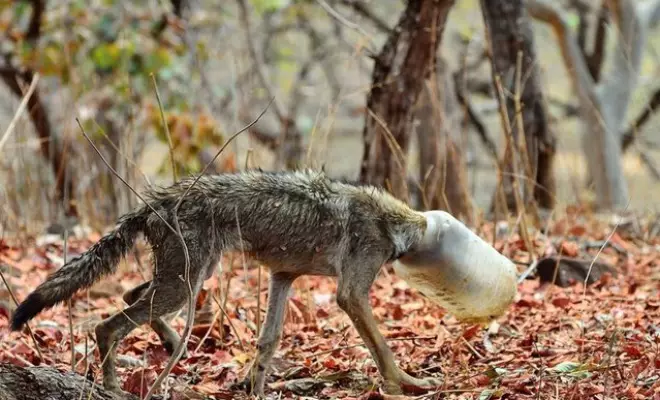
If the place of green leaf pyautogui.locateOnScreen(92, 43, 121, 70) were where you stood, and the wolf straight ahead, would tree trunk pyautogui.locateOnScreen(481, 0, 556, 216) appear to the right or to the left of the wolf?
left

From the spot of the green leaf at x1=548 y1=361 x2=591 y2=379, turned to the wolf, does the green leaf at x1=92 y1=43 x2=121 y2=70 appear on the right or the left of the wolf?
right

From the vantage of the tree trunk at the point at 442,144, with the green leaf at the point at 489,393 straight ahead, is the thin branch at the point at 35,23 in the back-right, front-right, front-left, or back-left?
back-right

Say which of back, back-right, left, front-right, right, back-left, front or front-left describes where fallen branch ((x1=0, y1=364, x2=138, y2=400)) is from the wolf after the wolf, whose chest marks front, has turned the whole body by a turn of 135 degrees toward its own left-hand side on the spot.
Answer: left

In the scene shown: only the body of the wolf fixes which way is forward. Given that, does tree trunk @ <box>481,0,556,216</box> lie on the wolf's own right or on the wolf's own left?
on the wolf's own left

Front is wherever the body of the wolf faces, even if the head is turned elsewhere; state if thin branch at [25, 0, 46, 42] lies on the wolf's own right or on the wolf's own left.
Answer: on the wolf's own left

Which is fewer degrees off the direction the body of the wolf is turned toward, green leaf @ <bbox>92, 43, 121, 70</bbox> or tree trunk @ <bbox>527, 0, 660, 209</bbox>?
the tree trunk

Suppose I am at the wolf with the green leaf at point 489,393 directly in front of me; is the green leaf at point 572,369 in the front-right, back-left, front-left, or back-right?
front-left

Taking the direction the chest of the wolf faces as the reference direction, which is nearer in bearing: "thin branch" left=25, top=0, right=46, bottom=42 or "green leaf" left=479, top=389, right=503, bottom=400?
the green leaf

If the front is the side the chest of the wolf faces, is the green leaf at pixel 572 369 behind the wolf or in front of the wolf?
in front

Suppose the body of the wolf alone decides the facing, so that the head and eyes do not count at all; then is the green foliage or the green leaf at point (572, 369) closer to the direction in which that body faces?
the green leaf

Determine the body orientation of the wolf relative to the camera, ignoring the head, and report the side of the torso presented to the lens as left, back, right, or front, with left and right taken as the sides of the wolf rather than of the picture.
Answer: right

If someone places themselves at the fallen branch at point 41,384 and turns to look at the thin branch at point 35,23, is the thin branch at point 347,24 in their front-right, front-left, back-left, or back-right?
front-right

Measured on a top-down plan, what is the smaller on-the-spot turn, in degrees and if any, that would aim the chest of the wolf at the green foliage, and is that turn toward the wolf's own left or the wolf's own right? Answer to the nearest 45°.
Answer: approximately 90° to the wolf's own left

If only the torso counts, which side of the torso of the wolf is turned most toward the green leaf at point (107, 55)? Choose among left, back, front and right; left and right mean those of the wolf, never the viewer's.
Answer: left

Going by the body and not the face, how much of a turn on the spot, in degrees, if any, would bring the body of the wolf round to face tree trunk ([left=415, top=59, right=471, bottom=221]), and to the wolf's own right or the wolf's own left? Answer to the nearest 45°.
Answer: approximately 90° to the wolf's own left

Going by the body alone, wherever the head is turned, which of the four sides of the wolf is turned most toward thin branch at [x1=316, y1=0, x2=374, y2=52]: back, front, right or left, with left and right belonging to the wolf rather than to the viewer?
left
